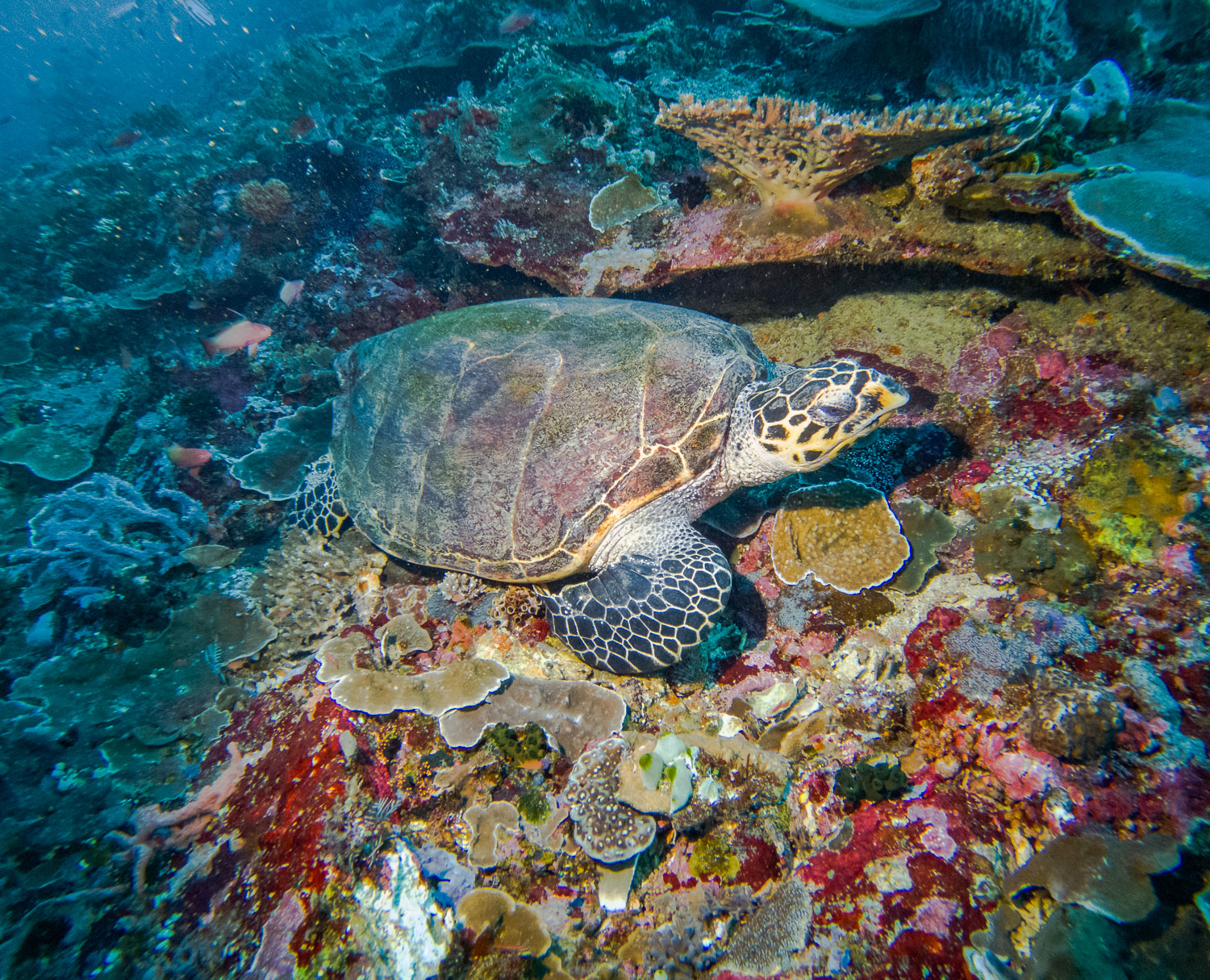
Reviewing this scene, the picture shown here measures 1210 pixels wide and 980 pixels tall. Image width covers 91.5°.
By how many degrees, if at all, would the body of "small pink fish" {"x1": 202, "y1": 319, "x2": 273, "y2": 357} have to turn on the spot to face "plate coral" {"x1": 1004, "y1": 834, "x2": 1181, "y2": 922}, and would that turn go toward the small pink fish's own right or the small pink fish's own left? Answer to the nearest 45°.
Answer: approximately 90° to the small pink fish's own right

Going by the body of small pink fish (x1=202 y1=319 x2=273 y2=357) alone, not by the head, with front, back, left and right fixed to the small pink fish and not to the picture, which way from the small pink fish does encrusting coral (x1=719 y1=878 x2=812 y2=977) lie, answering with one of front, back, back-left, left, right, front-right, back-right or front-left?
right

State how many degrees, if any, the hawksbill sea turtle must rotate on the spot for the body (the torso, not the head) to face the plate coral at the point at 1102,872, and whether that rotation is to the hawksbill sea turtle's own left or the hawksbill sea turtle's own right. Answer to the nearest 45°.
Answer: approximately 45° to the hawksbill sea turtle's own right

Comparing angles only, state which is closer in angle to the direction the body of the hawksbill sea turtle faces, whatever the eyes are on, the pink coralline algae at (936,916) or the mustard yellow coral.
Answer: the mustard yellow coral

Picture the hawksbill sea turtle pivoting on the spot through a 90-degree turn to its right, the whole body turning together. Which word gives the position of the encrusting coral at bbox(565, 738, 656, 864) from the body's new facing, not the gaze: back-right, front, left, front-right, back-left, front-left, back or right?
front

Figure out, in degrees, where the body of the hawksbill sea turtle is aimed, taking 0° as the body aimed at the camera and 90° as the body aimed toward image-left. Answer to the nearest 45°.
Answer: approximately 270°

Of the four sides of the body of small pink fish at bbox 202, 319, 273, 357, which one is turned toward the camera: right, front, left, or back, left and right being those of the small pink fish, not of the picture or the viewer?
right
